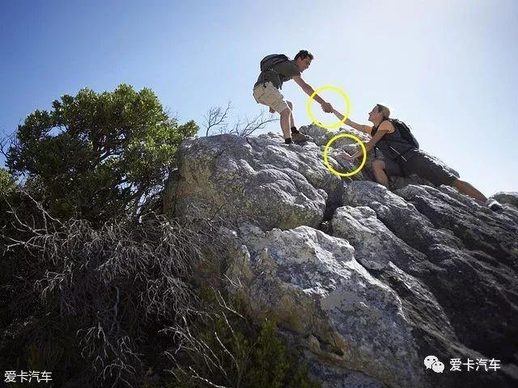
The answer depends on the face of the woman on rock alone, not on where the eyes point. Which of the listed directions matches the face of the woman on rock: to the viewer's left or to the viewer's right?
to the viewer's left

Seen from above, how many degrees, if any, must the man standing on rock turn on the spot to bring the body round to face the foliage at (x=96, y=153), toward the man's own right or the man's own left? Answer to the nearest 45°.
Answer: approximately 180°

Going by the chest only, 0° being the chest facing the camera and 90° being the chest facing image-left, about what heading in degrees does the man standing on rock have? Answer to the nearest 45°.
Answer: approximately 270°
